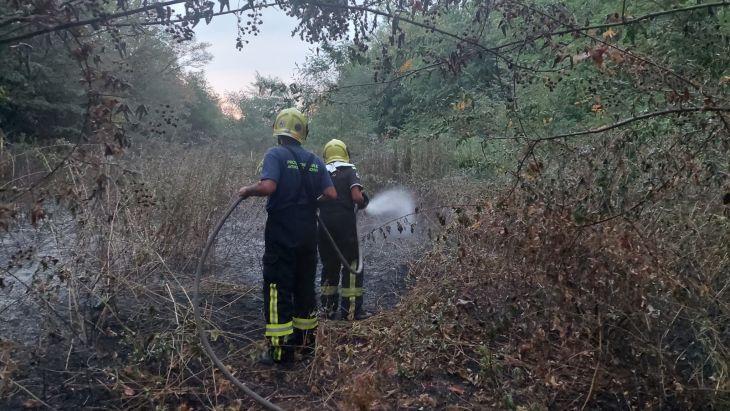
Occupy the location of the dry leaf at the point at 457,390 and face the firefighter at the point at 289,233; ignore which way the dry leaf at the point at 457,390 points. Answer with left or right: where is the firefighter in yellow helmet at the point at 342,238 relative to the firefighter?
right

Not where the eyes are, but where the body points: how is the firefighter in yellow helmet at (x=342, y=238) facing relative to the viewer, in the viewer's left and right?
facing away from the viewer and to the right of the viewer

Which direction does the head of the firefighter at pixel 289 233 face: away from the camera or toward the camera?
away from the camera

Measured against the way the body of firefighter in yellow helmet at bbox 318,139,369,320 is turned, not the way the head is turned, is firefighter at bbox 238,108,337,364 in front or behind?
behind

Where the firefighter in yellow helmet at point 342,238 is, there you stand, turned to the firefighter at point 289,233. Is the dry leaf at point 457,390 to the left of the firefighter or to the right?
left

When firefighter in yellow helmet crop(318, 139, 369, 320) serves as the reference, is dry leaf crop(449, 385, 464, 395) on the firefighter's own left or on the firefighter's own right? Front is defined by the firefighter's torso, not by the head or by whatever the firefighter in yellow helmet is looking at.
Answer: on the firefighter's own right
